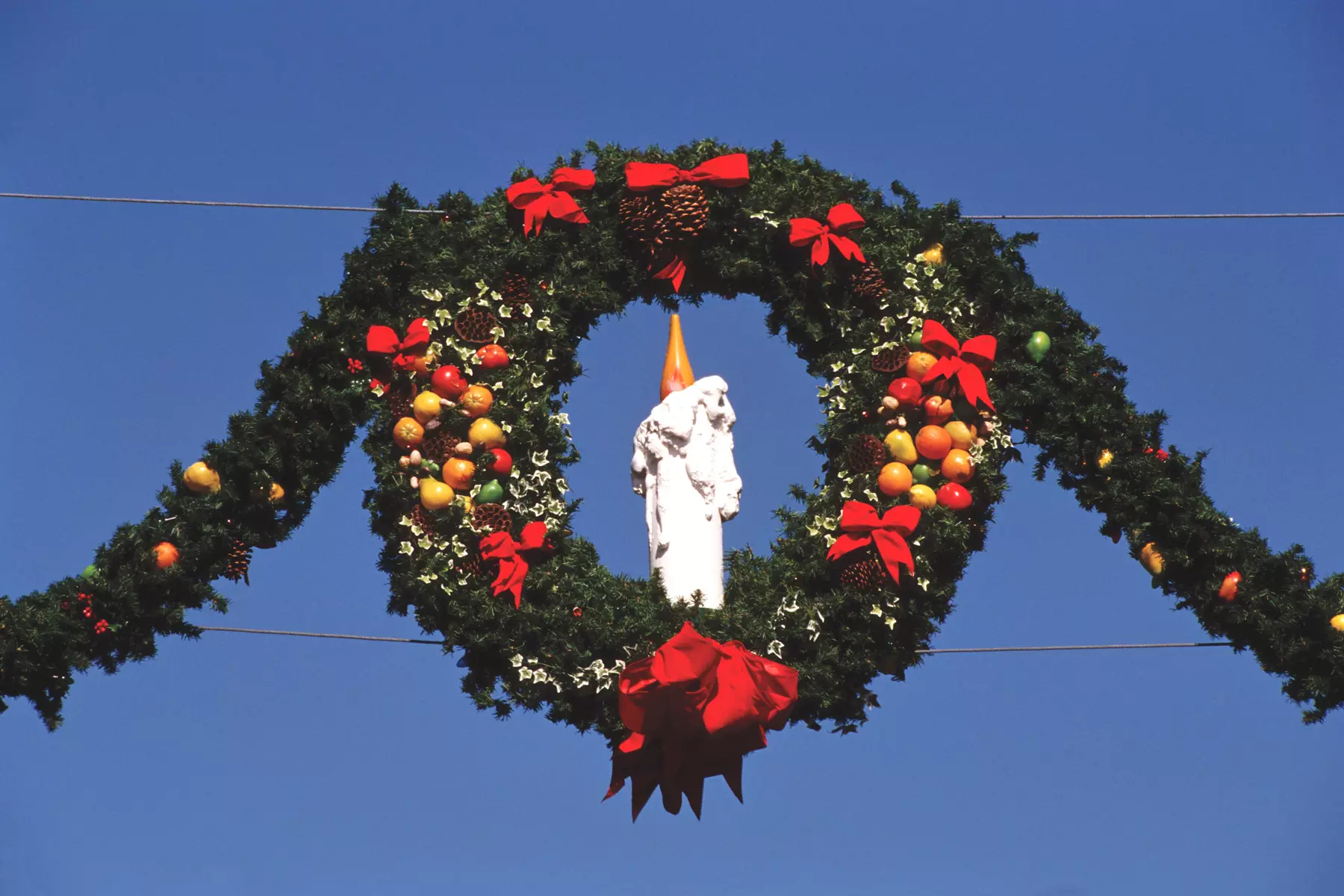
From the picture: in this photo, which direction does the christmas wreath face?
toward the camera
